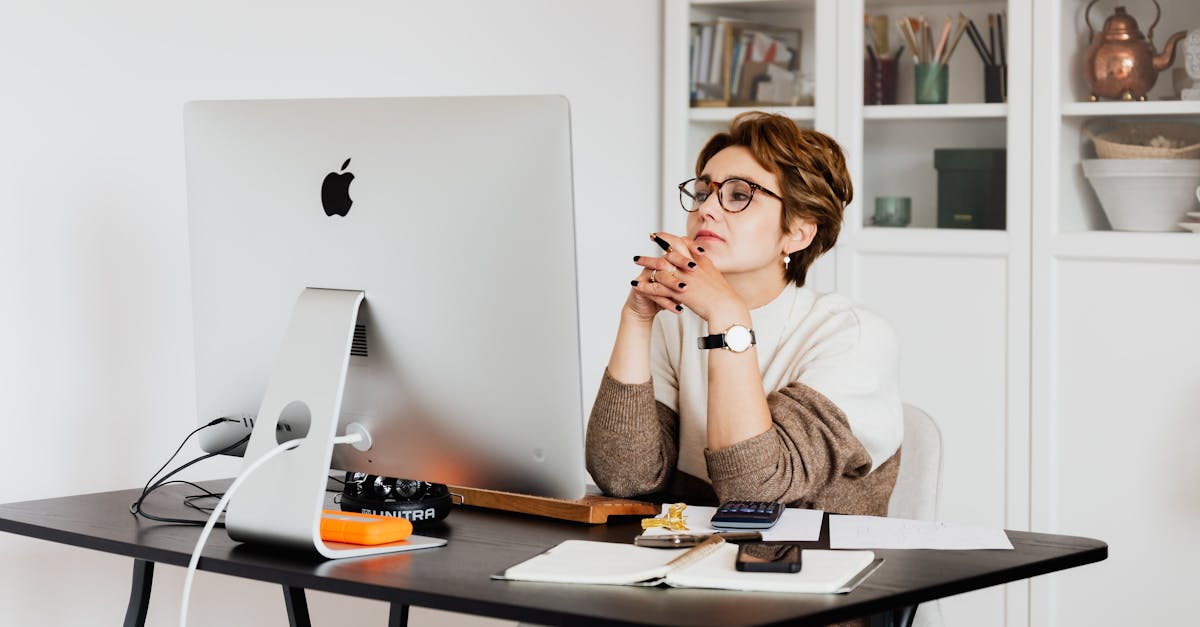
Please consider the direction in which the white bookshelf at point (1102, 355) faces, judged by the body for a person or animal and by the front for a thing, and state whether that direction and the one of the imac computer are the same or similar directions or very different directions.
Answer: very different directions

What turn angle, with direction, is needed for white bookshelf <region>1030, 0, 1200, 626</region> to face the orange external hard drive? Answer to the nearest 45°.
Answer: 0° — it already faces it

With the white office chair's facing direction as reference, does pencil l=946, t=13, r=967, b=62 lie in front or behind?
behind

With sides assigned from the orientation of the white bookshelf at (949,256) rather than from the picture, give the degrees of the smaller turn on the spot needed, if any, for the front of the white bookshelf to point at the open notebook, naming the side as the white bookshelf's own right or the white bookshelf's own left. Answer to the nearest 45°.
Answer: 0° — it already faces it

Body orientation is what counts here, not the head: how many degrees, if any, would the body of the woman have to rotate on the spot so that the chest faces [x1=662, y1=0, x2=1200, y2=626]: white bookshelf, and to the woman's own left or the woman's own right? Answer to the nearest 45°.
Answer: approximately 180°

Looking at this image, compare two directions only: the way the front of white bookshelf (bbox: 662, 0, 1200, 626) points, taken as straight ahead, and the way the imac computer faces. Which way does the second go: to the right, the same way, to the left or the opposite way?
the opposite way
